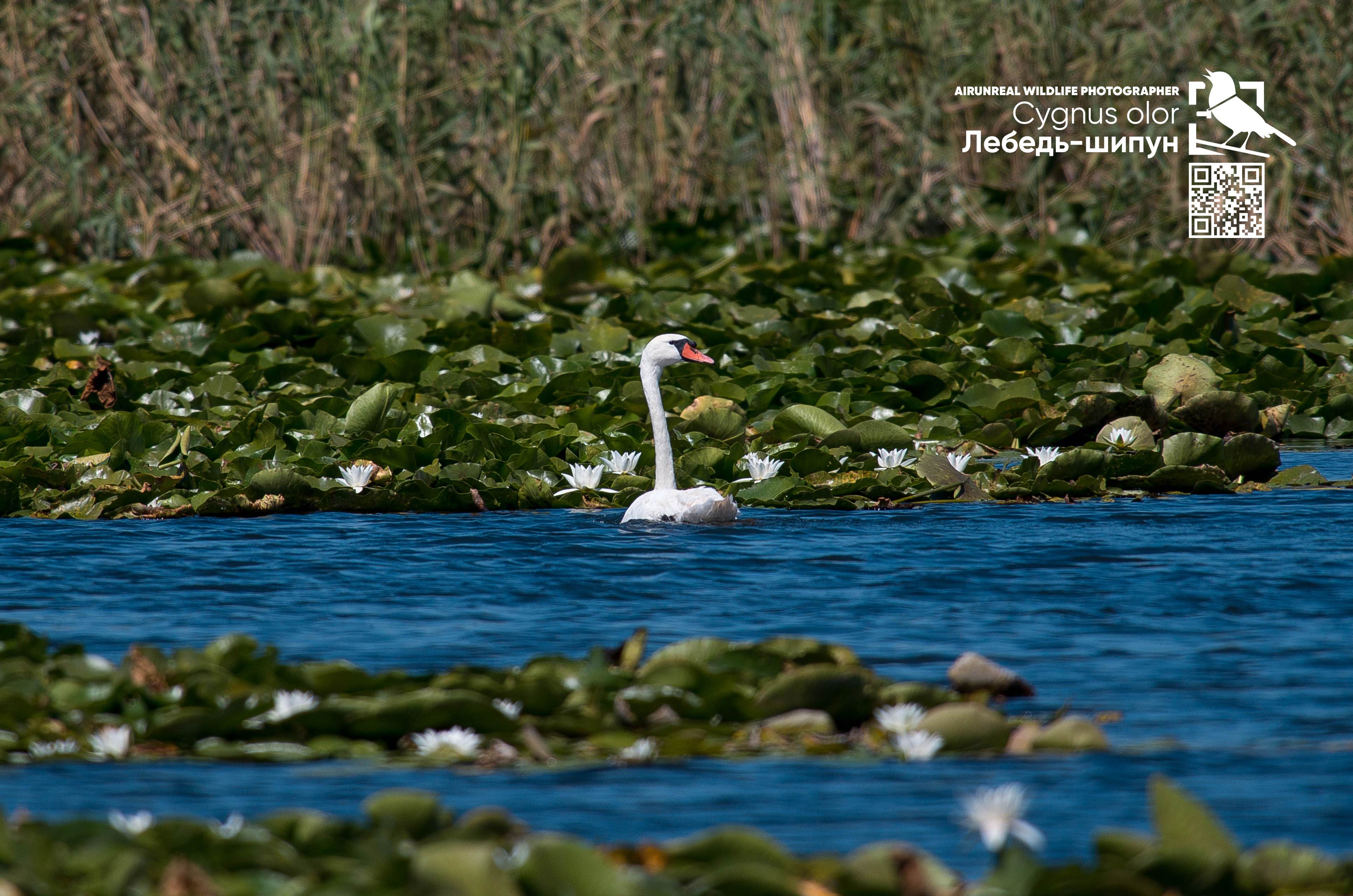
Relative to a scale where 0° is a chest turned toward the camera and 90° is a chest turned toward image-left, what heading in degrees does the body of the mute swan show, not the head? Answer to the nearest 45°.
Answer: approximately 135°

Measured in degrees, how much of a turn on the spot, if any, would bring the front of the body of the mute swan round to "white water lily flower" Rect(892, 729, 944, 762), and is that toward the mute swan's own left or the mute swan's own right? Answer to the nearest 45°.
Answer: approximately 135° to the mute swan's own left

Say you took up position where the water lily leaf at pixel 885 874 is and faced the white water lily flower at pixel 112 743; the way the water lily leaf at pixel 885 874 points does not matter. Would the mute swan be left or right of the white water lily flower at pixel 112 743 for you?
right

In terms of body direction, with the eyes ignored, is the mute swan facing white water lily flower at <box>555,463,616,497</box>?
yes

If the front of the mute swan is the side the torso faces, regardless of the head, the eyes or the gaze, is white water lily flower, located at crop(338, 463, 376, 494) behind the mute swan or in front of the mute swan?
in front

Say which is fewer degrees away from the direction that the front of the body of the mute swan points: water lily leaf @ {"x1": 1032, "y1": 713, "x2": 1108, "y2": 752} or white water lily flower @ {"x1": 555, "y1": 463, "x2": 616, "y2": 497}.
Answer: the white water lily flower

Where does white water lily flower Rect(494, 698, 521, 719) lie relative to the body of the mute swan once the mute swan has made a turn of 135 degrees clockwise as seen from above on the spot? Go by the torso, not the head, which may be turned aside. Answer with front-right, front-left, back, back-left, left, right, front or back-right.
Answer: right

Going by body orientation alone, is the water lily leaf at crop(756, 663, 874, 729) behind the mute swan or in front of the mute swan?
behind

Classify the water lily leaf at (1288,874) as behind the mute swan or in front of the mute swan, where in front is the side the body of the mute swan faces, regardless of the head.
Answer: behind

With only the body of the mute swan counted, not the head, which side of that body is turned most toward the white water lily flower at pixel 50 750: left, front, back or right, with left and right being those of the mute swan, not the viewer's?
left

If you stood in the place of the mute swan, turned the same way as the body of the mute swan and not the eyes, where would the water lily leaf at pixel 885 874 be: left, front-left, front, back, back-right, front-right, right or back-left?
back-left

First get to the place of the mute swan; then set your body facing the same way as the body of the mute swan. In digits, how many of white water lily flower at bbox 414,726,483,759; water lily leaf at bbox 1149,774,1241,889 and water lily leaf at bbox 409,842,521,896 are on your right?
0

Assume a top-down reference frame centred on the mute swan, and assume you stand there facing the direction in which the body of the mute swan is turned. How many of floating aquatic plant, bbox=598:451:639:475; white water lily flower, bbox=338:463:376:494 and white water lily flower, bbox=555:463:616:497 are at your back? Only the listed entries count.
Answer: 0
